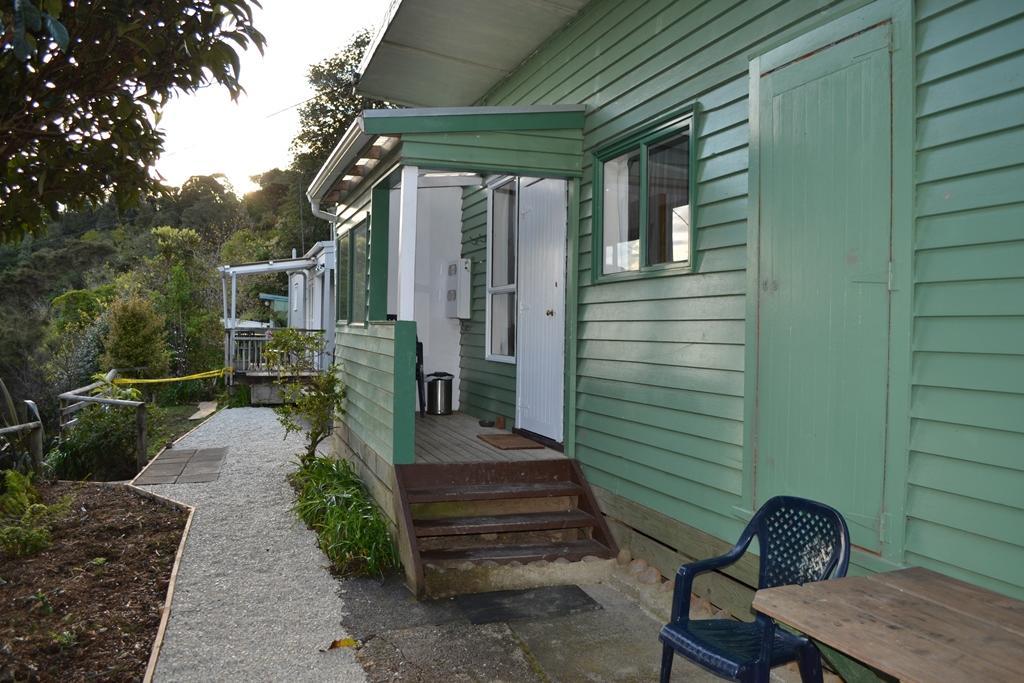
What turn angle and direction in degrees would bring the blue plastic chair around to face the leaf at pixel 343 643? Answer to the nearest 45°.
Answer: approximately 45° to its right

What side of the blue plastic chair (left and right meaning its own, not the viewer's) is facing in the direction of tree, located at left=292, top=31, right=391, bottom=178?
right

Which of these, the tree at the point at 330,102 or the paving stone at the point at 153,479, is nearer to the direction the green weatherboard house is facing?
the paving stone

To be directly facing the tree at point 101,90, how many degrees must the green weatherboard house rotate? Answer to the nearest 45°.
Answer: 0° — it already faces it

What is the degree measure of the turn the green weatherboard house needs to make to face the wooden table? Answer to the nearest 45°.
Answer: approximately 45° to its left

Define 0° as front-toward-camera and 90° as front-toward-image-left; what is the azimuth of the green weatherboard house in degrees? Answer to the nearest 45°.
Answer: approximately 45°

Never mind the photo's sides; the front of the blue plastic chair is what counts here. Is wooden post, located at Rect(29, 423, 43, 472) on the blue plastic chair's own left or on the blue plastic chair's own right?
on the blue plastic chair's own right
